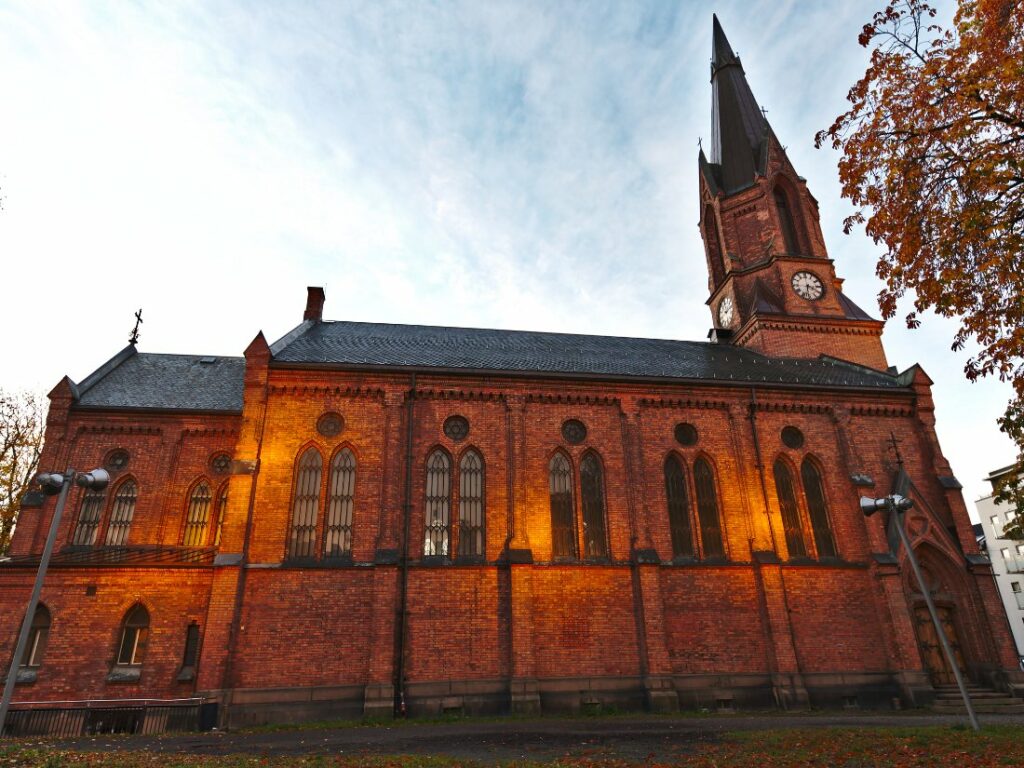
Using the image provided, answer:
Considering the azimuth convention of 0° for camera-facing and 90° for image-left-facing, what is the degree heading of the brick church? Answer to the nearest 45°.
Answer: approximately 270°
